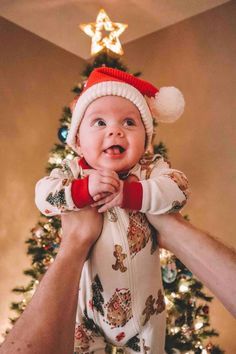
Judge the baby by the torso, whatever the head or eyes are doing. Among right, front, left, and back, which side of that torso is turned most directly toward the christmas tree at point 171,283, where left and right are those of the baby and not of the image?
back

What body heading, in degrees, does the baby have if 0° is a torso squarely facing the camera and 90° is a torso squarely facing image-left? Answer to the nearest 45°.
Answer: approximately 0°
